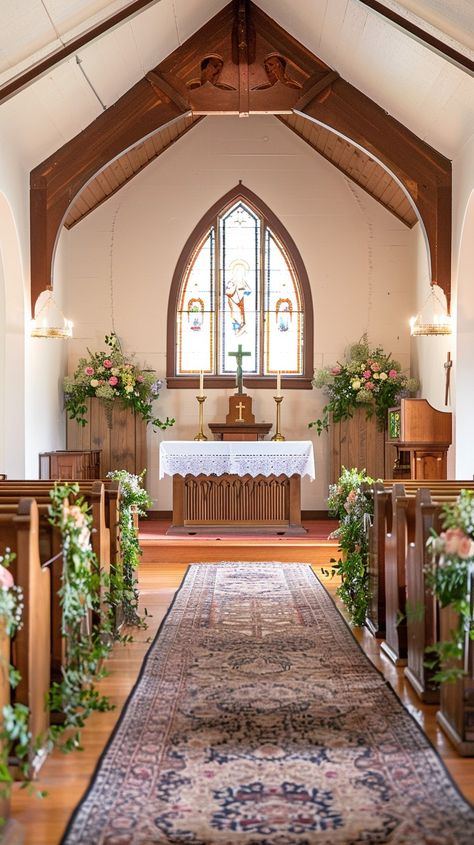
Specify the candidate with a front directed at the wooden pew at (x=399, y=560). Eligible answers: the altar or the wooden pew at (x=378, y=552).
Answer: the altar

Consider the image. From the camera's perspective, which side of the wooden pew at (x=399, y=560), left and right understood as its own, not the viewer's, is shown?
back

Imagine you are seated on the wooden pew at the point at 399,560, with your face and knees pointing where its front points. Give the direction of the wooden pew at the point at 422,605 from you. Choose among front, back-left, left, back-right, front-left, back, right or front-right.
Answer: back

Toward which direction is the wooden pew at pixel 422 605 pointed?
away from the camera

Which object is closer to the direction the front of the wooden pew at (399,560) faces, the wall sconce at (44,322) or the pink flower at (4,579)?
the wall sconce

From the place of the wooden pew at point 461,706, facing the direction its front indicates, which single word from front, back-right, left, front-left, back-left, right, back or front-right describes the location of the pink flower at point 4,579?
back-left

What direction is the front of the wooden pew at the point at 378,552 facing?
away from the camera

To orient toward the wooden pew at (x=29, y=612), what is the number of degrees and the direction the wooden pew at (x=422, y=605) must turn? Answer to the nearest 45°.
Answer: approximately 135° to its left

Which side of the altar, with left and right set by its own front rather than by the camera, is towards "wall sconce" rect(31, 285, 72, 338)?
right

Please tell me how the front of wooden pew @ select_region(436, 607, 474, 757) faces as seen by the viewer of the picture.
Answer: facing away from the viewer

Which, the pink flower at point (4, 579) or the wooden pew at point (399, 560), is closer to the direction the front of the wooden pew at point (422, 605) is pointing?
the wooden pew

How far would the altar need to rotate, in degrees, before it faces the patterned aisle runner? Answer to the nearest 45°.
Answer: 0° — it already faces it

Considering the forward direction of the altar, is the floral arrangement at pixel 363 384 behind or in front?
behind

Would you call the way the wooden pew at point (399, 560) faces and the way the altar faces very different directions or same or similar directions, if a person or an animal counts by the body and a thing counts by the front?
very different directions

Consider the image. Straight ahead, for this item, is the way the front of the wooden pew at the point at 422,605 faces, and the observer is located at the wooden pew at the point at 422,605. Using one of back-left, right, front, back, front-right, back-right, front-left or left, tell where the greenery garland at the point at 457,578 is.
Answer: back

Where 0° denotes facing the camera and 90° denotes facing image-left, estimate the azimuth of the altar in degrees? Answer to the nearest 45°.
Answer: approximately 0°
